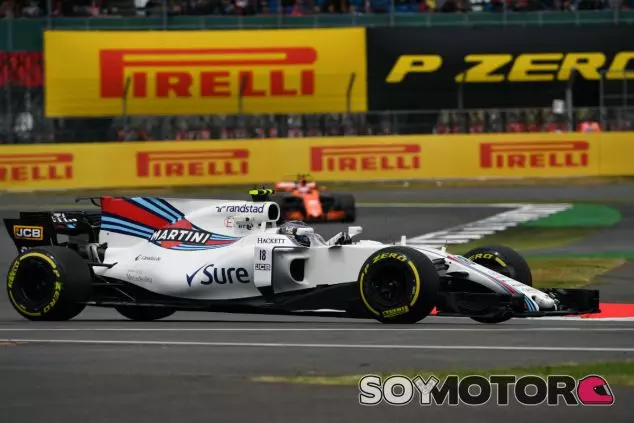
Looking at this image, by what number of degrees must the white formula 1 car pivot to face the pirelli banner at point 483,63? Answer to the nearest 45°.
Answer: approximately 135° to its left

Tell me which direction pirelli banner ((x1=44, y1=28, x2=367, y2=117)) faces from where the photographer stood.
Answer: facing the viewer

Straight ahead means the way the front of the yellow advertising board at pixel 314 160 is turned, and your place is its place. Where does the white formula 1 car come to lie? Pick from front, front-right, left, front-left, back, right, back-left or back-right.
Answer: front

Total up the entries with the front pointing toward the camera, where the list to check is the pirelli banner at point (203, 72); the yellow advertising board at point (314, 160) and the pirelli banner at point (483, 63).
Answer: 3

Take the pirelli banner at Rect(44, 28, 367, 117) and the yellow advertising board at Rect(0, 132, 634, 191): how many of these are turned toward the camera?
2

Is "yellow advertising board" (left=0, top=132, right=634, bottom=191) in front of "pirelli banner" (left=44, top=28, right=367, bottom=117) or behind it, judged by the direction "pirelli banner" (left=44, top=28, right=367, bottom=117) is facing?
in front

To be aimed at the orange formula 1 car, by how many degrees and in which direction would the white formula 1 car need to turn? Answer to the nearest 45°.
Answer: approximately 135° to its left

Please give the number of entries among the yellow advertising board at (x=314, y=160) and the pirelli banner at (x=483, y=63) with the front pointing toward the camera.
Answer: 2

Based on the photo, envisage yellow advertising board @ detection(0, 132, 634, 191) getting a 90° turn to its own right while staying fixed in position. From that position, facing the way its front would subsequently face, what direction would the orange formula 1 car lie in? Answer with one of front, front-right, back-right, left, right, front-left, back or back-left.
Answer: left

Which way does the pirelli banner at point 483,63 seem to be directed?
toward the camera

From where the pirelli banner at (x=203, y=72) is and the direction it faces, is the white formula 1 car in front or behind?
in front
